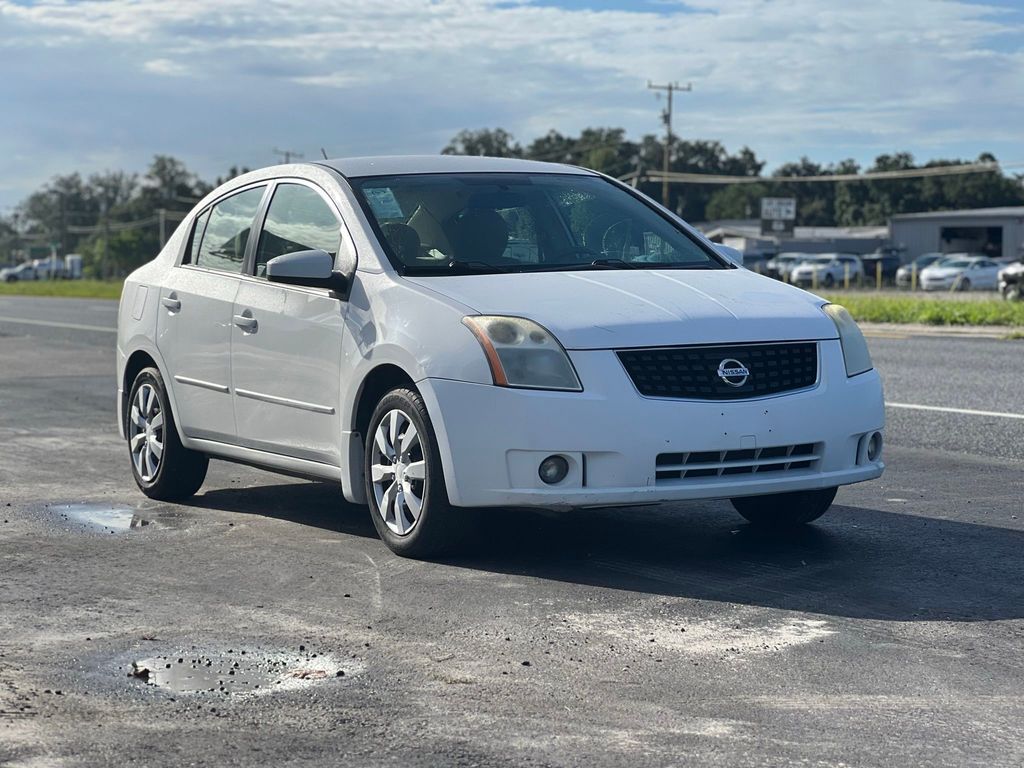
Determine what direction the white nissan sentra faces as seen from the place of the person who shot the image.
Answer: facing the viewer and to the right of the viewer

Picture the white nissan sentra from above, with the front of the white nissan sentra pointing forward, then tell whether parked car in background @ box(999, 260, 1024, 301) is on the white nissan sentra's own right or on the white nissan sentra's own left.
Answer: on the white nissan sentra's own left

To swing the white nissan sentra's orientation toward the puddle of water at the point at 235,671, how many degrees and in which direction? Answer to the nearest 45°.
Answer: approximately 45° to its right
